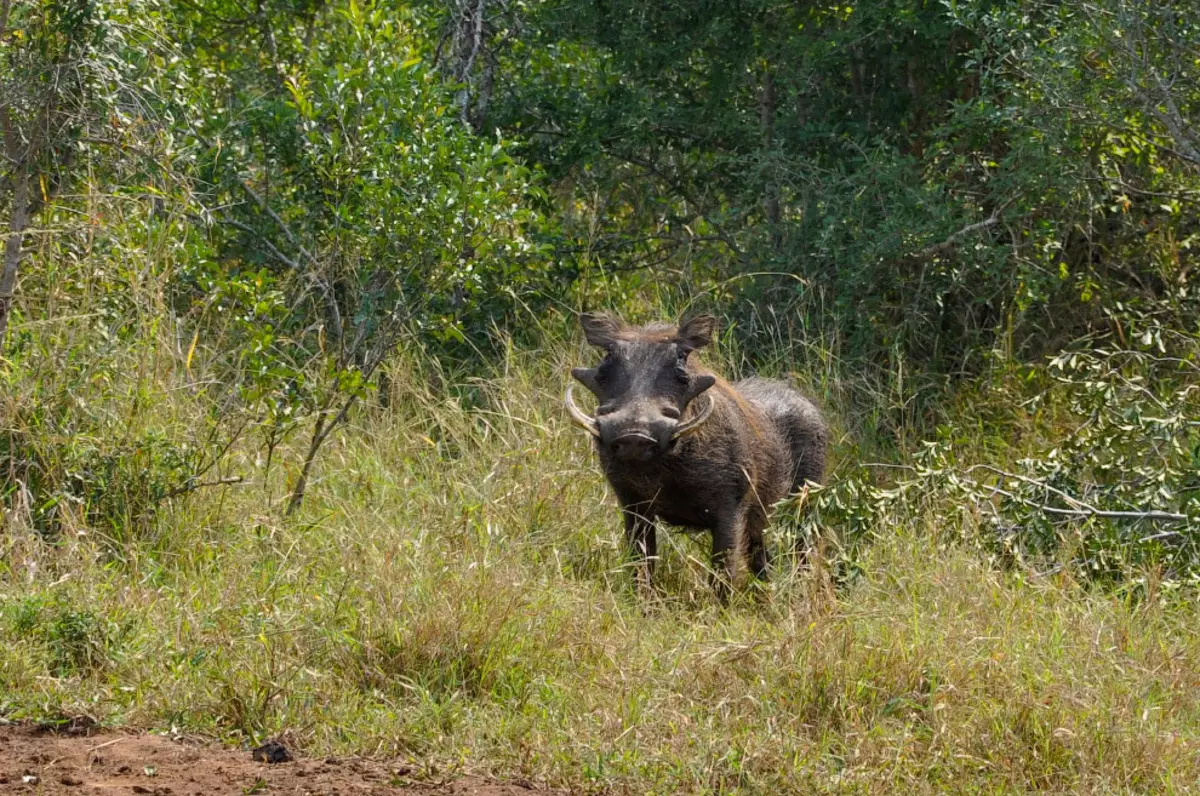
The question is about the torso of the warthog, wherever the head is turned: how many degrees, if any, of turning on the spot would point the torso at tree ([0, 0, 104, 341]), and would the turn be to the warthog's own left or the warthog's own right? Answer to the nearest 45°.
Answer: approximately 45° to the warthog's own right

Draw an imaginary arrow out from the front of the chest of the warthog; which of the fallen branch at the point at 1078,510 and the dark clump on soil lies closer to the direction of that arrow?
the dark clump on soil

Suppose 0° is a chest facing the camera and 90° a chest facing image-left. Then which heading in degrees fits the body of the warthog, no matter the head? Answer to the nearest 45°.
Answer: approximately 45°

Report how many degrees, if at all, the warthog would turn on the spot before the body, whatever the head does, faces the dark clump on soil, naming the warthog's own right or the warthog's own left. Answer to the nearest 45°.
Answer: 0° — it already faces it

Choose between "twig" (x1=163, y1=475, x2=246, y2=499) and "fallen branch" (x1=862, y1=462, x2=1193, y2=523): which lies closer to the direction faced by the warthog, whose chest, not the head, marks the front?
the twig

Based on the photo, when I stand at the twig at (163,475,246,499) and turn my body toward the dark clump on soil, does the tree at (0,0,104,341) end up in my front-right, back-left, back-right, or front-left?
back-right

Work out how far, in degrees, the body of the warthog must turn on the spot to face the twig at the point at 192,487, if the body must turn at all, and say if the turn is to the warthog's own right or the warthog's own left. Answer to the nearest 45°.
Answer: approximately 45° to the warthog's own right

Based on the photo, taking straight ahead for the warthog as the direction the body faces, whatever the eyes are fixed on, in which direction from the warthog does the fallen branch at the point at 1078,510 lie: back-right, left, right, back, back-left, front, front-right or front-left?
back-left
